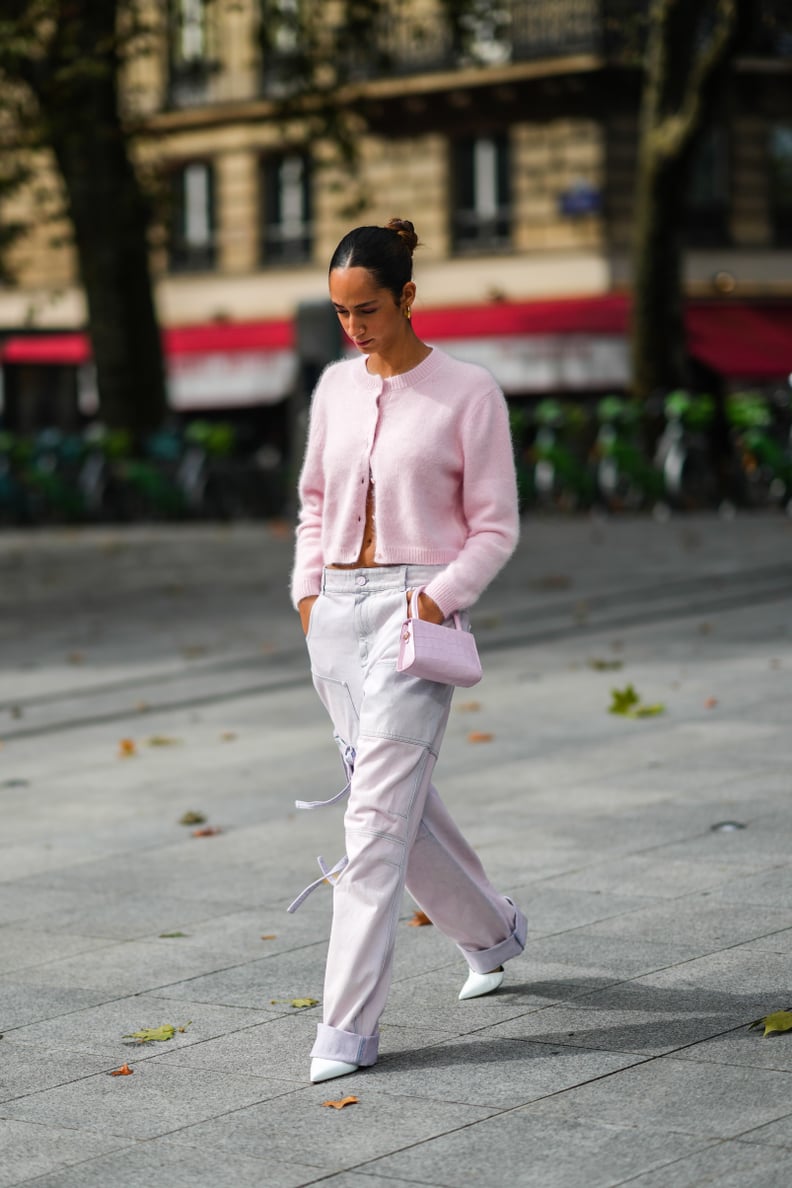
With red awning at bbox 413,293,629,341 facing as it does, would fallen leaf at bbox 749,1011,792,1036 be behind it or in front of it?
in front

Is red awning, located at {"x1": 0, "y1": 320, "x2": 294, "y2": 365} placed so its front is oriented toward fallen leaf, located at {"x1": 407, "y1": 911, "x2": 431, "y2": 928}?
yes

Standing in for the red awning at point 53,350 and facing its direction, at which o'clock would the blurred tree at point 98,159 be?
The blurred tree is roughly at 12 o'clock from the red awning.

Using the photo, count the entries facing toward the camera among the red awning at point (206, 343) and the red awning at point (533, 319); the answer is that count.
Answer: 2

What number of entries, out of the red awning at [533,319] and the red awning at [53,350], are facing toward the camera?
2

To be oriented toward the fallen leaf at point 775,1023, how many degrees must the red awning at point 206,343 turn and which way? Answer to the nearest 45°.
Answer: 0° — it already faces it

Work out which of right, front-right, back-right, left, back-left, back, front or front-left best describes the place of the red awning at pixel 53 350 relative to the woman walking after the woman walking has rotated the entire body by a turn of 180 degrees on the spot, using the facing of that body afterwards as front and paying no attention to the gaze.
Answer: front-left

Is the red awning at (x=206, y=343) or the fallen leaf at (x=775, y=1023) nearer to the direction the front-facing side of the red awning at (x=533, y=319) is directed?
the fallen leaf

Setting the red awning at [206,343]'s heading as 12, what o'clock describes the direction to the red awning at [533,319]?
the red awning at [533,319] is roughly at 10 o'clock from the red awning at [206,343].

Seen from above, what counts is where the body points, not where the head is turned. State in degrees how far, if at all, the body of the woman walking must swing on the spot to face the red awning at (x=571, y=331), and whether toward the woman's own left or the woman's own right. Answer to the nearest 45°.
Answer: approximately 135° to the woman's own right

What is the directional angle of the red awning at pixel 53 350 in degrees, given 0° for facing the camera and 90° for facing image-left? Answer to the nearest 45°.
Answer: approximately 0°

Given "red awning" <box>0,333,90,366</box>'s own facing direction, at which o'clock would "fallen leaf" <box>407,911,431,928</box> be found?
The fallen leaf is roughly at 12 o'clock from the red awning.
